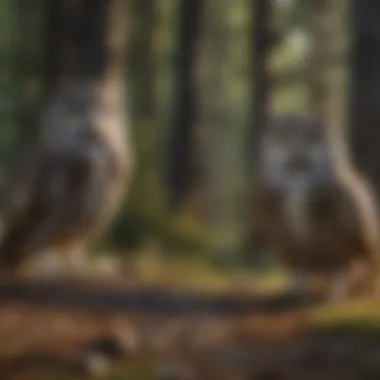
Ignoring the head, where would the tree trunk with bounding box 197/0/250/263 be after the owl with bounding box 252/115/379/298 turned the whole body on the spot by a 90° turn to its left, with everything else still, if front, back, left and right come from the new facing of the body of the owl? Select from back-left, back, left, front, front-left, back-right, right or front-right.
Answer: back-left

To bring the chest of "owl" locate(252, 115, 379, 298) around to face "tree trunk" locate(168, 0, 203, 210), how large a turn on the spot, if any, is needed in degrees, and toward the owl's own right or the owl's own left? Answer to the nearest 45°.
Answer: approximately 135° to the owl's own right

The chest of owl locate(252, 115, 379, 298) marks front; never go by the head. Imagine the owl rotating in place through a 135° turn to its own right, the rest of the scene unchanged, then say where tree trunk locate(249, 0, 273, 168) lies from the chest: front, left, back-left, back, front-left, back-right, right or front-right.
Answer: front

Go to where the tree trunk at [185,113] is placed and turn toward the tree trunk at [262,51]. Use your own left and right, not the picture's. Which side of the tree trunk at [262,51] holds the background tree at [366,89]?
right

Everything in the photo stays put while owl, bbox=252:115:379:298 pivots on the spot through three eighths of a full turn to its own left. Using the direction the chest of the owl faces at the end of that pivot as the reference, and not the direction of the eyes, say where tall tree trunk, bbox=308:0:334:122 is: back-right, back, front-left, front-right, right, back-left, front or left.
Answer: left

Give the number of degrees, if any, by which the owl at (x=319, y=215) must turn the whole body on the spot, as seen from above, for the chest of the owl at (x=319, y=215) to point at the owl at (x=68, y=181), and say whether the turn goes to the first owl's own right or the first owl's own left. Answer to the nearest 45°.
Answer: approximately 45° to the first owl's own right

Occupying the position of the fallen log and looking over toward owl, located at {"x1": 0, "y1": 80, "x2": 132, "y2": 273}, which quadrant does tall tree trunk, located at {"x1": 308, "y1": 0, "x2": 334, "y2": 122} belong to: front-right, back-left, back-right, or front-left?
front-right

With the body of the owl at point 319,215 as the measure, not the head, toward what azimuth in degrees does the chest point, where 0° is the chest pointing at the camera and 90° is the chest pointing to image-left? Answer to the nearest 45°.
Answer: approximately 45°
